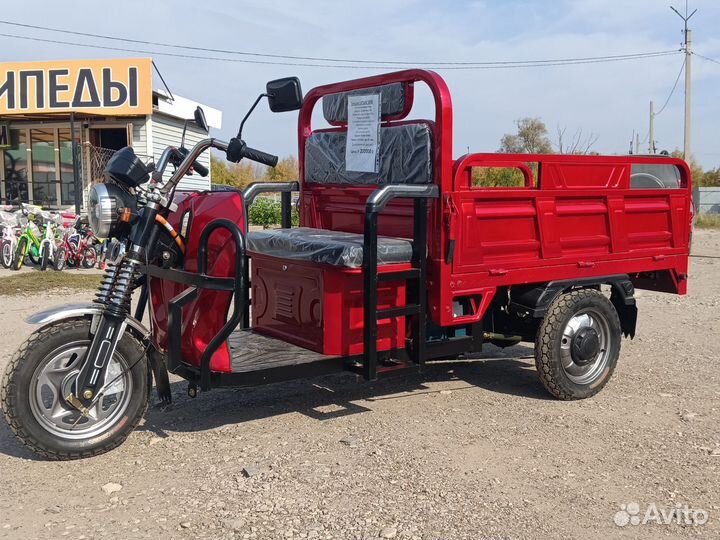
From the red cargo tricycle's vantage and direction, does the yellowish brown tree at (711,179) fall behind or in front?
behind

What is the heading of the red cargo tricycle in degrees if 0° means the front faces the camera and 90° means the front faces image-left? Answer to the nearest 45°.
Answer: approximately 45°

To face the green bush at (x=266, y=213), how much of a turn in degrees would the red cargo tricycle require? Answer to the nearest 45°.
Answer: approximately 135° to its right

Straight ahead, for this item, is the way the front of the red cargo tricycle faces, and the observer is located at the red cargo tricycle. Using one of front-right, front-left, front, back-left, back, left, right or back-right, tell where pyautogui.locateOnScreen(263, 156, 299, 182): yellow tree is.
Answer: back-right

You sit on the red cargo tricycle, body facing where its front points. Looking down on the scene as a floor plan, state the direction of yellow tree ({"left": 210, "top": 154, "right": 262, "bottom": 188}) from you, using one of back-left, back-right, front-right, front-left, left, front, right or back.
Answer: back-right
